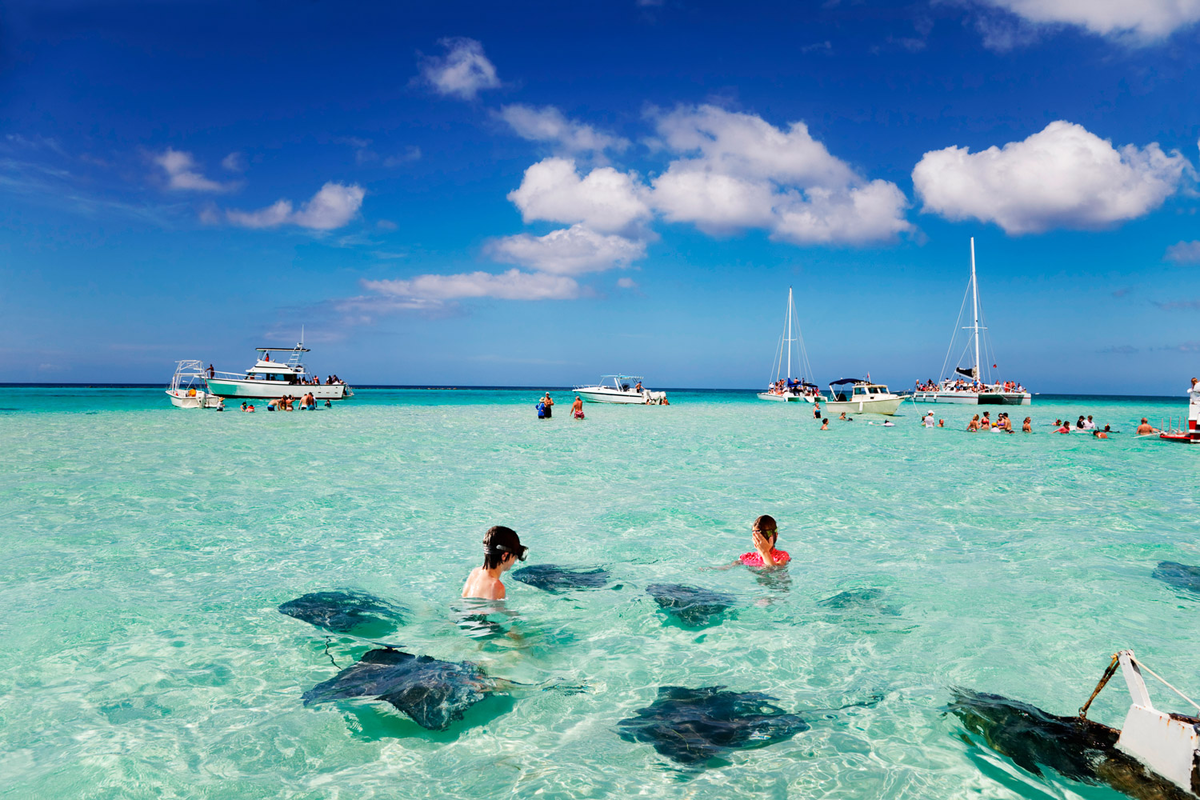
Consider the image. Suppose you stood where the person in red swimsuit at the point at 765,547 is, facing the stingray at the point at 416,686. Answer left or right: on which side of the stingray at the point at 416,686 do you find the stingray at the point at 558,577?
right

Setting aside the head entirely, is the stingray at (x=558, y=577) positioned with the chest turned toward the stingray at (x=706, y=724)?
no

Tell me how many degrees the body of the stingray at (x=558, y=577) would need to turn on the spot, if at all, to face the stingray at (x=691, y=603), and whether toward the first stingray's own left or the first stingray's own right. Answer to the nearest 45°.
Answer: approximately 135° to the first stingray's own left

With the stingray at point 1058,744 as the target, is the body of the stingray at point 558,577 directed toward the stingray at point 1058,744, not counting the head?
no

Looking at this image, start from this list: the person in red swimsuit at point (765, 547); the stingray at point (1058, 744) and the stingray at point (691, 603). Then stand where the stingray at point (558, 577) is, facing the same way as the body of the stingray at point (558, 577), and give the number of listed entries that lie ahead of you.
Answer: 0

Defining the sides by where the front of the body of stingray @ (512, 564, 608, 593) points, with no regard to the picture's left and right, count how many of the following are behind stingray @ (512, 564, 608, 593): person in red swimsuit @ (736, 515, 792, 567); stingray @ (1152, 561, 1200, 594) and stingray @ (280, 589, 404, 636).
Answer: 2

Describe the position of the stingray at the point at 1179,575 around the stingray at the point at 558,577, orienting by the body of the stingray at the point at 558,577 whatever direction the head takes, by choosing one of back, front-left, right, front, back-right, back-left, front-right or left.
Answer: back

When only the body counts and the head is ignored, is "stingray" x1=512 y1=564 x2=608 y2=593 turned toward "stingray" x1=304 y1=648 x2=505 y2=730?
no

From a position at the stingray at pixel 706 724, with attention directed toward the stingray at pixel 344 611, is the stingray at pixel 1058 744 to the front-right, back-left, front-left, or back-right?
back-right

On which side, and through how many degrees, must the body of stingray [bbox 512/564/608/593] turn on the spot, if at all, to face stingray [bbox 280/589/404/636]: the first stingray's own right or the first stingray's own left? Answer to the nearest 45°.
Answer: approximately 45° to the first stingray's own left

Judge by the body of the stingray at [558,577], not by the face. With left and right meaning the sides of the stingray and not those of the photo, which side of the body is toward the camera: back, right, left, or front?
left

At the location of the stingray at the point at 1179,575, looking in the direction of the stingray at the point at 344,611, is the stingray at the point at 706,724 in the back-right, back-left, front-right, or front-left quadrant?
front-left

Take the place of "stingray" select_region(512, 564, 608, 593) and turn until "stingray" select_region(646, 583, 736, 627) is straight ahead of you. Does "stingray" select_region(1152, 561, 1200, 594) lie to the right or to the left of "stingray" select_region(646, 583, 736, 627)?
left

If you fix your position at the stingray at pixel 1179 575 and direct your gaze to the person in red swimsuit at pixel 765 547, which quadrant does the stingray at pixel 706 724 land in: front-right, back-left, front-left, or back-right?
front-left

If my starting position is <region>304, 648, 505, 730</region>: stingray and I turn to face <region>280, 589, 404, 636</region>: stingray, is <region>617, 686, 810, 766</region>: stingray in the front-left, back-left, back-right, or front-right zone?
back-right

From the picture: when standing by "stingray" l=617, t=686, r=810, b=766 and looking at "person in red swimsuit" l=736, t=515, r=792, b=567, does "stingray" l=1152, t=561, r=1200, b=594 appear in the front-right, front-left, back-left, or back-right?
front-right
